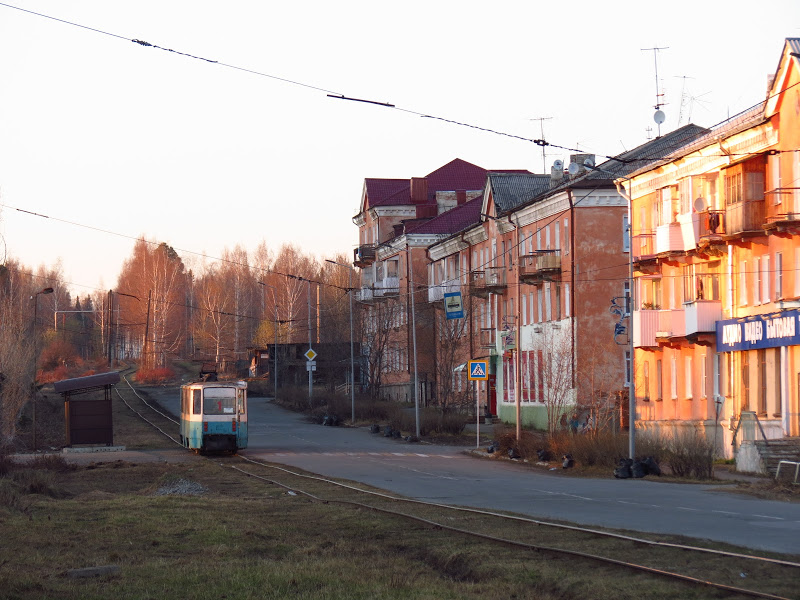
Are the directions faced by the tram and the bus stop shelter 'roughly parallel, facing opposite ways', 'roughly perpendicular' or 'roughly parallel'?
roughly perpendicular

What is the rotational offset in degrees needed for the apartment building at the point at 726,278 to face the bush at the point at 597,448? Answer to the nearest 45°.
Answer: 0° — it already faces it

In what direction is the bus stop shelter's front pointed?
to the viewer's right

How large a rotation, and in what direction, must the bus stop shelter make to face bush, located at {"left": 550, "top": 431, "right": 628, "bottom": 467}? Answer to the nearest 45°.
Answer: approximately 45° to its right

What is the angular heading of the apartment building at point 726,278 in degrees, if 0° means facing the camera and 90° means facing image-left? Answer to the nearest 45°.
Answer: approximately 45°
